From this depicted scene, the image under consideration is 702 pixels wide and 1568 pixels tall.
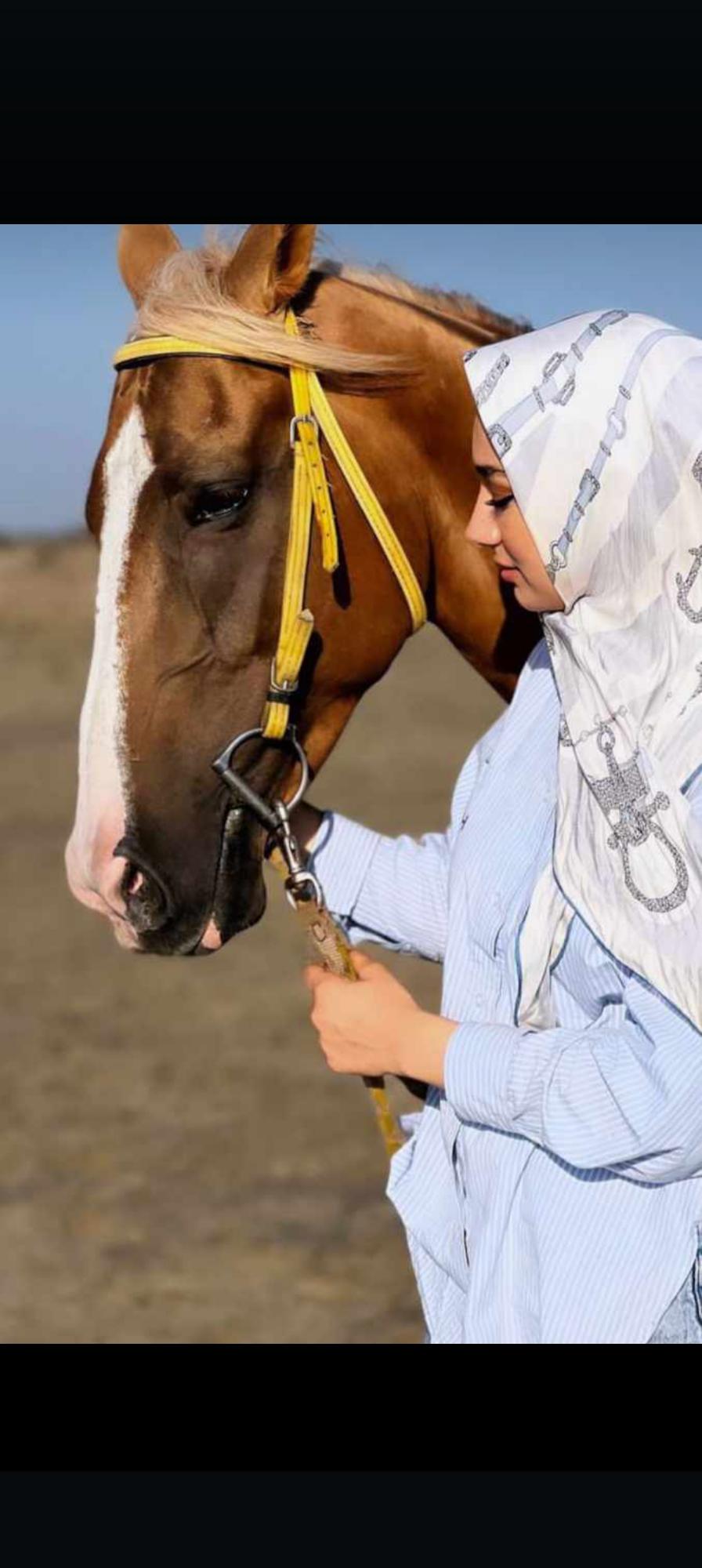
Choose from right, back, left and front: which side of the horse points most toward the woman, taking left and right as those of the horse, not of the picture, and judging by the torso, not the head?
left

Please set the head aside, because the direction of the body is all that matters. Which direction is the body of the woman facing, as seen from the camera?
to the viewer's left

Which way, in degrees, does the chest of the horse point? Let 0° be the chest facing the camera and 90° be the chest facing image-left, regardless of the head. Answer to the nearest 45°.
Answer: approximately 45°

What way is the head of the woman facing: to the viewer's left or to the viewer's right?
to the viewer's left

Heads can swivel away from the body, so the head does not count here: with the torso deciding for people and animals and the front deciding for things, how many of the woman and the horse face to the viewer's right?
0

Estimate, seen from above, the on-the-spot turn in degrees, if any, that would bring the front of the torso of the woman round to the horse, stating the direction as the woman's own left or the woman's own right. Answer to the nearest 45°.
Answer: approximately 45° to the woman's own right
